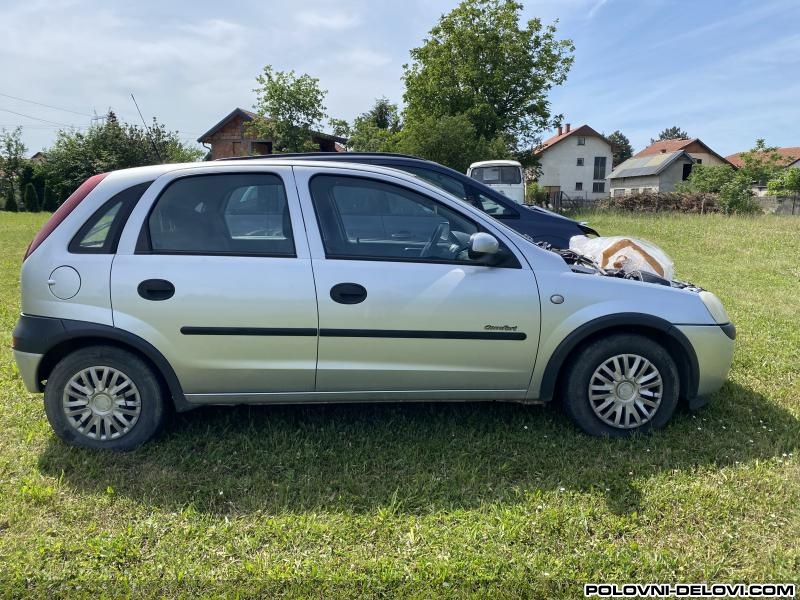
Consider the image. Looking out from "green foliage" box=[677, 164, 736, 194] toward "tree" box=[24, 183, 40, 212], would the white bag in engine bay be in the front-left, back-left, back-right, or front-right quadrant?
front-left

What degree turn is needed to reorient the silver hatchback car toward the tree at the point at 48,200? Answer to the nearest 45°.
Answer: approximately 135° to its left

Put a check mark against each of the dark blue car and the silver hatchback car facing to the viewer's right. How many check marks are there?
2

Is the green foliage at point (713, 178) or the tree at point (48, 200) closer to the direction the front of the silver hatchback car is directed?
the green foliage

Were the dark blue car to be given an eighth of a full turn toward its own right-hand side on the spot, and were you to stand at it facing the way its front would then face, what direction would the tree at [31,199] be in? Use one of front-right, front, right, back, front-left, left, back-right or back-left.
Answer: back

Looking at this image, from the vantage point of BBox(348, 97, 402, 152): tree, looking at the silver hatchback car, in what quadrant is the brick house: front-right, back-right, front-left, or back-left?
front-right

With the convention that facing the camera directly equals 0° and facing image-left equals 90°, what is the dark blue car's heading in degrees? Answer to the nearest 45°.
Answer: approximately 270°

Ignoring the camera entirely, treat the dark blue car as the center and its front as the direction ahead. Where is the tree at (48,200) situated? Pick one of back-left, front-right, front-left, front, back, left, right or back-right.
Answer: back-left

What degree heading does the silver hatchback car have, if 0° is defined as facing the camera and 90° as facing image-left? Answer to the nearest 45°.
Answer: approximately 270°

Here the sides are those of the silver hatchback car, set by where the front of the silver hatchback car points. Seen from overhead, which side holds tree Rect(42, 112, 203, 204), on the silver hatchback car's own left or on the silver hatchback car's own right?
on the silver hatchback car's own left

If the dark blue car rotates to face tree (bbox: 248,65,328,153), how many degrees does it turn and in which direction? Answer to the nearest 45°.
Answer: approximately 90° to its left

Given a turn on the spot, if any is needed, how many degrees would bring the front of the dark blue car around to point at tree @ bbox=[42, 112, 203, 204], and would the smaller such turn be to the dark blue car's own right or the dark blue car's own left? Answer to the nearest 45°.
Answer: approximately 135° to the dark blue car's own left

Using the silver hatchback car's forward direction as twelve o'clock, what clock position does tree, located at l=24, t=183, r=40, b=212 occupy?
The tree is roughly at 8 o'clock from the silver hatchback car.

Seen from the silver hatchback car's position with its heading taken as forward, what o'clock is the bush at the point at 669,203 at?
The bush is roughly at 10 o'clock from the silver hatchback car.

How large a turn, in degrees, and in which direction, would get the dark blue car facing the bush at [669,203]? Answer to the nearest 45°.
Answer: approximately 45° to its left
